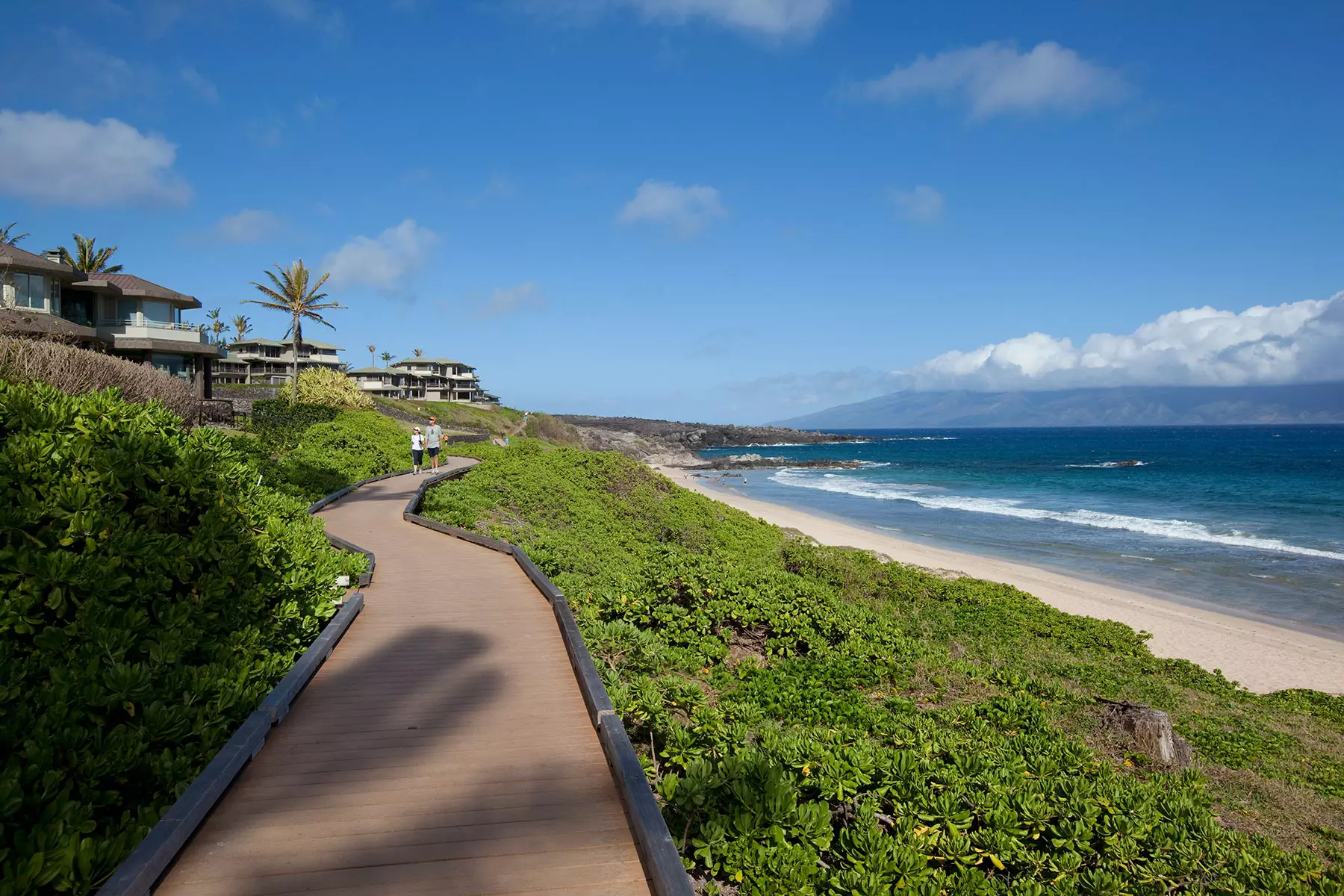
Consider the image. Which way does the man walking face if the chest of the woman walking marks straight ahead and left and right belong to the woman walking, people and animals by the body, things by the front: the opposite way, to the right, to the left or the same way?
the same way

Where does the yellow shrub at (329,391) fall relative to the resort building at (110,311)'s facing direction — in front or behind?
in front

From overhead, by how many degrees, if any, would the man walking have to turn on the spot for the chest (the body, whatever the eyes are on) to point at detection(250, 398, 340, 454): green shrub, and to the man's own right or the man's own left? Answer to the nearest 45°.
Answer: approximately 135° to the man's own right

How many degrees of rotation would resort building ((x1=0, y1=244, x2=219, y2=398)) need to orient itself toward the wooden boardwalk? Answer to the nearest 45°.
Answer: approximately 45° to its right

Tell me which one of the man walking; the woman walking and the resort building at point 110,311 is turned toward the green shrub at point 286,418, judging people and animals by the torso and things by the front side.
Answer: the resort building

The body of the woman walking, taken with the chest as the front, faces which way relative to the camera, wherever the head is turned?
toward the camera

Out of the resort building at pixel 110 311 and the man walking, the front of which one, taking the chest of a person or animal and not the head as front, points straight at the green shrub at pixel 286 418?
the resort building

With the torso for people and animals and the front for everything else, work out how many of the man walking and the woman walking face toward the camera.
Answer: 2

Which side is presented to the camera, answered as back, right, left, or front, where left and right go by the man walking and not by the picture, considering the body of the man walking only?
front

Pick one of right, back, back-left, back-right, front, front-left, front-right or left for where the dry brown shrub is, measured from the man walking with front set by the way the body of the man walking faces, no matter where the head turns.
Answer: front-right

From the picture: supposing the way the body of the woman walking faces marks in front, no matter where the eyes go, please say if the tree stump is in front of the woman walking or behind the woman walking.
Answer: in front
